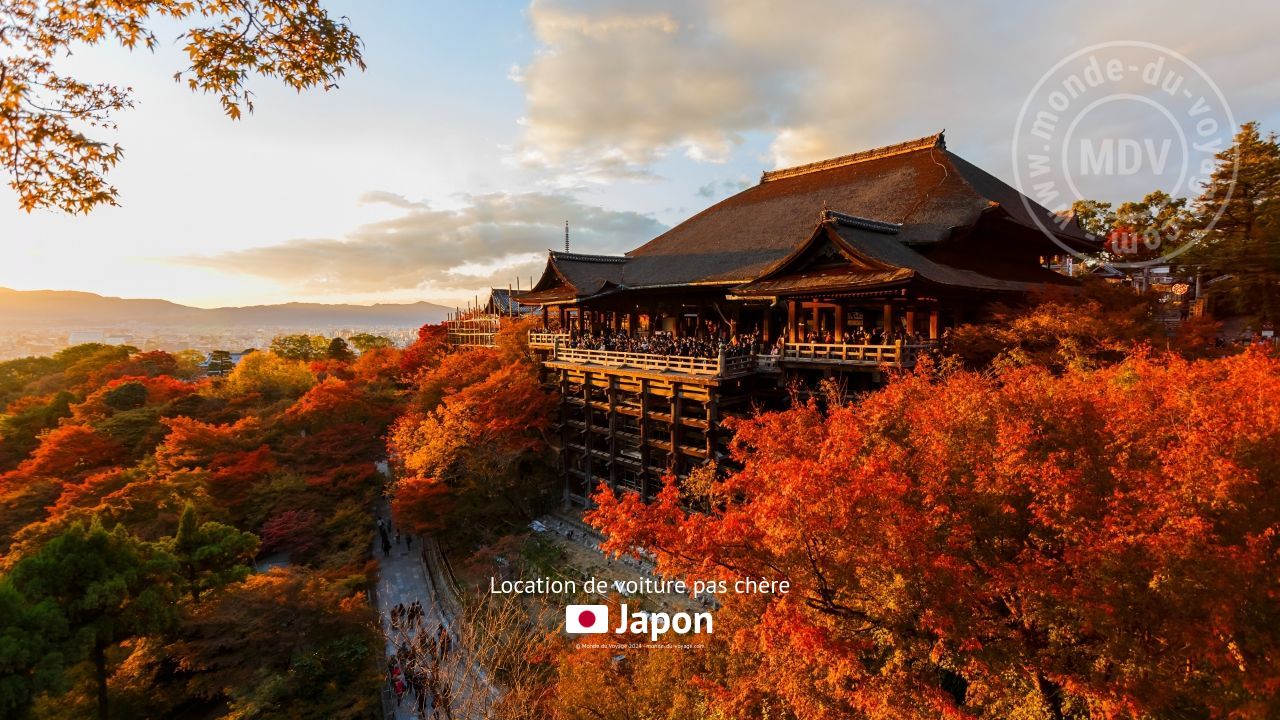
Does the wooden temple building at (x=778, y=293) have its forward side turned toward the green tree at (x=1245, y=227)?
no

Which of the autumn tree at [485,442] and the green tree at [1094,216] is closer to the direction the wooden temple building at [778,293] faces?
the autumn tree

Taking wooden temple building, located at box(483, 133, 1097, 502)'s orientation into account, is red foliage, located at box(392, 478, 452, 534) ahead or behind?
ahead

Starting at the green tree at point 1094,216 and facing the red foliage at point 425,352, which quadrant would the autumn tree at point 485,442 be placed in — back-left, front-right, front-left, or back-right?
front-left

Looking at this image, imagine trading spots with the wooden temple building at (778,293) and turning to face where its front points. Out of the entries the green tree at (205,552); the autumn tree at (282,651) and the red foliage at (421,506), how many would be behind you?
0

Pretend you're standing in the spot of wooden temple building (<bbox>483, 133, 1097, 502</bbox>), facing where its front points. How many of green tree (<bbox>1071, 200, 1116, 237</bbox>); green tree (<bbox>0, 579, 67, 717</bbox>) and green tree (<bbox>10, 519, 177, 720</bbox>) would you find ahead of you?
2

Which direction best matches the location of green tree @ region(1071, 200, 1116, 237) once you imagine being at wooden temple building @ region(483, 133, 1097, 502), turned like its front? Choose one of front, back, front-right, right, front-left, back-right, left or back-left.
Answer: back

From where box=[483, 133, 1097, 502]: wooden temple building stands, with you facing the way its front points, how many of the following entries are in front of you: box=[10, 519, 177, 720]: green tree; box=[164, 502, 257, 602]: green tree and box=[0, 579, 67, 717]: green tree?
3

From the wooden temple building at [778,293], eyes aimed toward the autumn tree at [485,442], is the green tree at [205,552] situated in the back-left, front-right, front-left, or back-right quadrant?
front-left

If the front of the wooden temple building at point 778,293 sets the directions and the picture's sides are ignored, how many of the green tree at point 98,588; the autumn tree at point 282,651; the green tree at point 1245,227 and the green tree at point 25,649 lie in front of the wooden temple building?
3

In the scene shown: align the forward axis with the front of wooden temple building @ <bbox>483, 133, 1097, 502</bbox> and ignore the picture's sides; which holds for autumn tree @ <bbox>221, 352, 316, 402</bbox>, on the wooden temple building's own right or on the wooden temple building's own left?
on the wooden temple building's own right

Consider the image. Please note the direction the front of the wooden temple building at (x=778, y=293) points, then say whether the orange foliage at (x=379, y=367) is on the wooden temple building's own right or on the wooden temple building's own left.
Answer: on the wooden temple building's own right

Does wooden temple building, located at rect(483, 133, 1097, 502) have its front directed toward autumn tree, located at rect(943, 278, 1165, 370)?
no

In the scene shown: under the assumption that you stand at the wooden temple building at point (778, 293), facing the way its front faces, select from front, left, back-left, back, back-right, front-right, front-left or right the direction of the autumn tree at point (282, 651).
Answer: front

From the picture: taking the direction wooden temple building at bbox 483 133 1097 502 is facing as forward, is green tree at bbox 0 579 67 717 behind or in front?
in front

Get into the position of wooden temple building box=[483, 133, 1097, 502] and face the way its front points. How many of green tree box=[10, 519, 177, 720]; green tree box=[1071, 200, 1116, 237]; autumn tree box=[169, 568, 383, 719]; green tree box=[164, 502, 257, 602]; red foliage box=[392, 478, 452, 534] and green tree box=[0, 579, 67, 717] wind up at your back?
1

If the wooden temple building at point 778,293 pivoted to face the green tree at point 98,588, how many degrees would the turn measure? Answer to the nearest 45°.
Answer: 0° — it already faces it

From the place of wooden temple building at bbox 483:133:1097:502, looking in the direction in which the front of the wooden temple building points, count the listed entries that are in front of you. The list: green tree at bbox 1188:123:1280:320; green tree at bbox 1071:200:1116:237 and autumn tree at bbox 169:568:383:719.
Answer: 1

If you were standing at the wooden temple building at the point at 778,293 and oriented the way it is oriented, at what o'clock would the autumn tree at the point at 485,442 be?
The autumn tree is roughly at 1 o'clock from the wooden temple building.

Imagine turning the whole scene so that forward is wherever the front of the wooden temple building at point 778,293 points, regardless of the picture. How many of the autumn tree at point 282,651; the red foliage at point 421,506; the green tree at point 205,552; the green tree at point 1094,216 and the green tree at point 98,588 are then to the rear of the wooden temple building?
1
